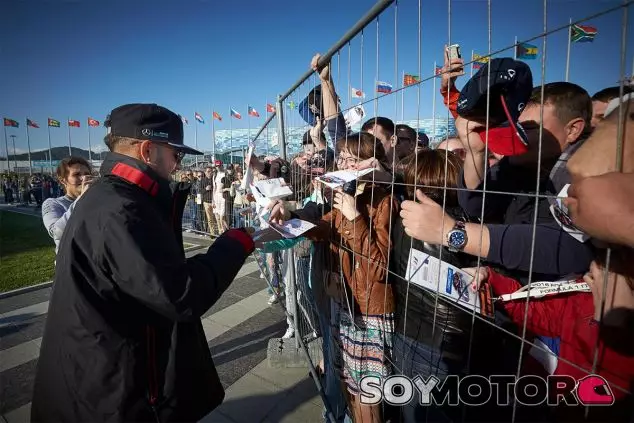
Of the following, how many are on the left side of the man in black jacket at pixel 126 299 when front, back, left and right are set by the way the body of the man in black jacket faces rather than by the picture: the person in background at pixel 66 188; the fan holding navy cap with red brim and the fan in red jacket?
1

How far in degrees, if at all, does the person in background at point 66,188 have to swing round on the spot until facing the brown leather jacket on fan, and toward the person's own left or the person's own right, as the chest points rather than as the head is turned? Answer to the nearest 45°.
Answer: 0° — they already face them

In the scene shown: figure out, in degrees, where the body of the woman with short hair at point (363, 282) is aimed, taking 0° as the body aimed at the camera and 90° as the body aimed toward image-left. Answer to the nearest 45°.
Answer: approximately 45°

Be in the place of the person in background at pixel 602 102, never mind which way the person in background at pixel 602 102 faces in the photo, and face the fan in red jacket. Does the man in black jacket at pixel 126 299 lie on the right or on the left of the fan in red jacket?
right

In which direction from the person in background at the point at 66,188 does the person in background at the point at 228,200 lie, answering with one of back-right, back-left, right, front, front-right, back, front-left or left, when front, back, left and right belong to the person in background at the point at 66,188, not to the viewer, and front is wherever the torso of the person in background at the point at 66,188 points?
left

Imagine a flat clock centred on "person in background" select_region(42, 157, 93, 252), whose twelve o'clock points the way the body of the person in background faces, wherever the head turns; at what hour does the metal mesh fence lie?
The metal mesh fence is roughly at 1 o'clock from the person in background.

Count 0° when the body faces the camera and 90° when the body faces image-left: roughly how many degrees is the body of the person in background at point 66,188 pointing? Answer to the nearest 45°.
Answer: approximately 315°

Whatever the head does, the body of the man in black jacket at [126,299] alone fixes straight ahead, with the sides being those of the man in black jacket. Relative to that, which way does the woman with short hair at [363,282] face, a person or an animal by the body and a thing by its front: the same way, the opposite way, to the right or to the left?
the opposite way

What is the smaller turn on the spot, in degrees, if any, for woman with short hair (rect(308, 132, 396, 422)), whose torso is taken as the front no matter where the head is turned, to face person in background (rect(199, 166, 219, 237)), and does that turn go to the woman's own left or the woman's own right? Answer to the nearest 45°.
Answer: approximately 90° to the woman's own right

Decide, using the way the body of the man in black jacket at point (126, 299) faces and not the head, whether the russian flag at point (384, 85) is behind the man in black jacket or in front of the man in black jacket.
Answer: in front

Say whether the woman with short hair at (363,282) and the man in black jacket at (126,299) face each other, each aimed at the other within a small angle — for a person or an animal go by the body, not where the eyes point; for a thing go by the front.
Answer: yes

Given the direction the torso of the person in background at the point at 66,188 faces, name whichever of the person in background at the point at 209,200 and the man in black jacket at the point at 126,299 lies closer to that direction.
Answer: the man in black jacket

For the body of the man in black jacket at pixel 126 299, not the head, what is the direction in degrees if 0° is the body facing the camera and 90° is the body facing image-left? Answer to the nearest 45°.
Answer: approximately 270°
